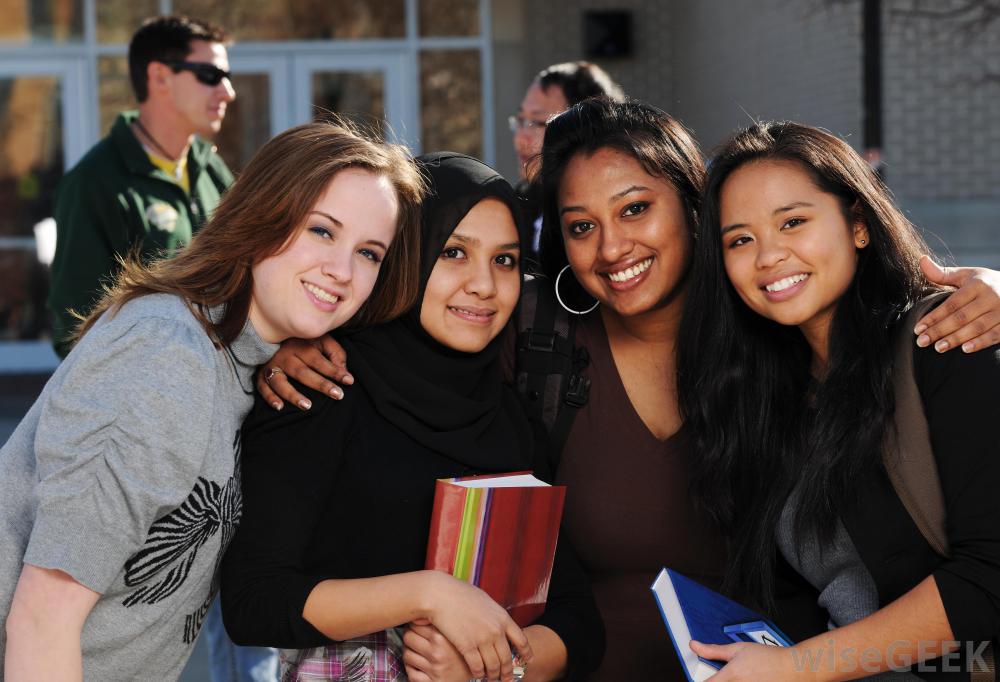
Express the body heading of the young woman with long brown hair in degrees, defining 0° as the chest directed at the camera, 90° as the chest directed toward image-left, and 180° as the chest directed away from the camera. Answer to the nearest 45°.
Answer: approximately 315°

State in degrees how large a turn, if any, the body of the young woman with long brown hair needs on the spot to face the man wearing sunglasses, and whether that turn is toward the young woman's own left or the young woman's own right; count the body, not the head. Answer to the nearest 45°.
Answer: approximately 135° to the young woman's own left

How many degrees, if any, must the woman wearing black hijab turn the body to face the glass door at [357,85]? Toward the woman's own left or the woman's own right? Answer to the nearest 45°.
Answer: approximately 135° to the woman's own left

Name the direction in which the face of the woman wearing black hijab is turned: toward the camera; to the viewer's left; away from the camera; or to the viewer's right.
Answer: toward the camera

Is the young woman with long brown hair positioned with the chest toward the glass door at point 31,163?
no

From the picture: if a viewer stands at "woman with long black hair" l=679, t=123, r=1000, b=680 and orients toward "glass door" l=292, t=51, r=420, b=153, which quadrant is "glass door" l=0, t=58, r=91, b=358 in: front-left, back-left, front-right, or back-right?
front-left

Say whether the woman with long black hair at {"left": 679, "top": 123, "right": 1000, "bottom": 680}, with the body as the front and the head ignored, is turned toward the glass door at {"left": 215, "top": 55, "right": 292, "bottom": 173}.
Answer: no

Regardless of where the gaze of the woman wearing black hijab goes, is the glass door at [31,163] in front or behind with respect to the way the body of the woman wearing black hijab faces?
behind

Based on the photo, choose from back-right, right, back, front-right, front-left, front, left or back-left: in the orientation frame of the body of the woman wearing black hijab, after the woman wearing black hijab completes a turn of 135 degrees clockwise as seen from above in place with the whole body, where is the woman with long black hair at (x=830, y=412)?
back

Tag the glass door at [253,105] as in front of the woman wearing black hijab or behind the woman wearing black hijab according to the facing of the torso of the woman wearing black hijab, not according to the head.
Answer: behind

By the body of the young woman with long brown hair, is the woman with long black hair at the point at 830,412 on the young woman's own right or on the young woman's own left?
on the young woman's own left

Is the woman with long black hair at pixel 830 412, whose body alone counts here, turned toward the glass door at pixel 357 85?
no

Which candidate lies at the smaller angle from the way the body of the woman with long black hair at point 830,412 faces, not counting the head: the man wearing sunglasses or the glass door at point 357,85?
the man wearing sunglasses

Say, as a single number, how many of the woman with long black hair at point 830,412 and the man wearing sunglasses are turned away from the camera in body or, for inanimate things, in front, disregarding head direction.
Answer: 0

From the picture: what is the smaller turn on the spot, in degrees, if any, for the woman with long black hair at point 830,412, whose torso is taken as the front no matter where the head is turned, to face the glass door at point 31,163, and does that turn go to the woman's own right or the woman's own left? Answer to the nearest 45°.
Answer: approximately 90° to the woman's own right

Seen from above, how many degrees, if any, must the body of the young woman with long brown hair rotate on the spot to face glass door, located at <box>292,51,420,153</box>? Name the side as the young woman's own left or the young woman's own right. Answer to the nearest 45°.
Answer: approximately 135° to the young woman's own left

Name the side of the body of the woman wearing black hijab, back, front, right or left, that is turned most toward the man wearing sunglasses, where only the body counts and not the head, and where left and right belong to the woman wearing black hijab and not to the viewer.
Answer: back

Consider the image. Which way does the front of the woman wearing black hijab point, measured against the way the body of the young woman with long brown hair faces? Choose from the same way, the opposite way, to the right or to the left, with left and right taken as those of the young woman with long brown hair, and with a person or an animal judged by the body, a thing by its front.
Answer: the same way

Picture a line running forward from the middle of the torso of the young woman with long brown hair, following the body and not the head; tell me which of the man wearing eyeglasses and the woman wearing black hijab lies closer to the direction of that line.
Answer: the woman wearing black hijab

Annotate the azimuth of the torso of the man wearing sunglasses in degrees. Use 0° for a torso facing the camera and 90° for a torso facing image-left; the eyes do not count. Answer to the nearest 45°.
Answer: approximately 315°

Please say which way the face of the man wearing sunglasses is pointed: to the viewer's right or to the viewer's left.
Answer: to the viewer's right

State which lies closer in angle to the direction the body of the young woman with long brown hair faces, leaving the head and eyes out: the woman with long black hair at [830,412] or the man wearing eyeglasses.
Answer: the woman with long black hair
